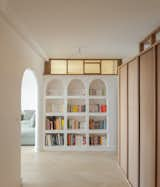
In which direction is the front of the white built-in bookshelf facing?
toward the camera
